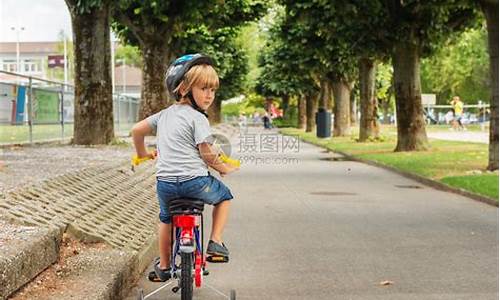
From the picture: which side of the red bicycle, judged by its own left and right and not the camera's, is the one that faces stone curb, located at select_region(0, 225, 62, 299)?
left

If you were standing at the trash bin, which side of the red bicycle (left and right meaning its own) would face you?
front

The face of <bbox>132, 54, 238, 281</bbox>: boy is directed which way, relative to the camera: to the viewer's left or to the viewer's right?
to the viewer's right

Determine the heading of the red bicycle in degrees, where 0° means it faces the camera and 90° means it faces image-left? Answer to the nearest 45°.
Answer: approximately 180°

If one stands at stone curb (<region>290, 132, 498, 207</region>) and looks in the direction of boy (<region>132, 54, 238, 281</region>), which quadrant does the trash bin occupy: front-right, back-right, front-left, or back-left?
back-right

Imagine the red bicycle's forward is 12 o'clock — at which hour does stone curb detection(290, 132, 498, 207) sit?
The stone curb is roughly at 1 o'clock from the red bicycle.

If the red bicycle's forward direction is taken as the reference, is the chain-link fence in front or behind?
in front
